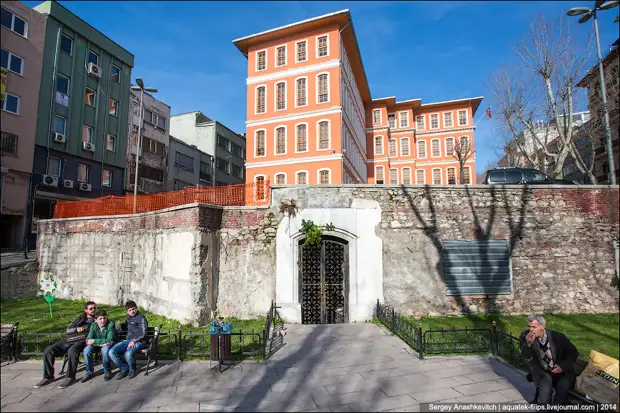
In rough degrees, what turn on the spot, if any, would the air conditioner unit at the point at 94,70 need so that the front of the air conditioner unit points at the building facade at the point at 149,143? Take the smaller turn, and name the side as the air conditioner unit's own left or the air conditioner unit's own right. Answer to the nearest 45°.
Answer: approximately 90° to the air conditioner unit's own left

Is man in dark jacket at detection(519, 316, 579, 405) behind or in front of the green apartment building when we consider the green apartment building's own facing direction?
in front

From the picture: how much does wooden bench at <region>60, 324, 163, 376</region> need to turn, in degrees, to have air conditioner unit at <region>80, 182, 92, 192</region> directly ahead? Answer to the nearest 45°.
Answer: approximately 180°

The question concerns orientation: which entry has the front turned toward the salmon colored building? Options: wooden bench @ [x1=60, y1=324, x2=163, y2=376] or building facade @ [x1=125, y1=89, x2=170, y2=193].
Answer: the building facade

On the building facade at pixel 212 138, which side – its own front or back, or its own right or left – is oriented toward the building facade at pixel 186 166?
right

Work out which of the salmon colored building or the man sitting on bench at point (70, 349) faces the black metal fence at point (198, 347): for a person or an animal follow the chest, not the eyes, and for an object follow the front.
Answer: the salmon colored building

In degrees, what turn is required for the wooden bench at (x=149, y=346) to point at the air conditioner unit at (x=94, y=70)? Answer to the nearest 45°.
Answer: approximately 180°

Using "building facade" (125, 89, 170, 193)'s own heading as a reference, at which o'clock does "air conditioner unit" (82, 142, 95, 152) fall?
The air conditioner unit is roughly at 3 o'clock from the building facade.

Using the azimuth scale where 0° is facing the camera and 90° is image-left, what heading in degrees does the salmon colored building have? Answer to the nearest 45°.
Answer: approximately 0°

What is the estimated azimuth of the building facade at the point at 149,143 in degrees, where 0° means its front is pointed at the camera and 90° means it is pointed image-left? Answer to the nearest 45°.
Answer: approximately 315°

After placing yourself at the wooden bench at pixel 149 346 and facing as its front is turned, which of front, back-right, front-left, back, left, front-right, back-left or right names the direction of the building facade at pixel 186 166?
back

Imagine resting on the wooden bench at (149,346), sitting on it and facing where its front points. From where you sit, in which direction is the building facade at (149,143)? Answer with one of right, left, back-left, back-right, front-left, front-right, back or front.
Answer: back
